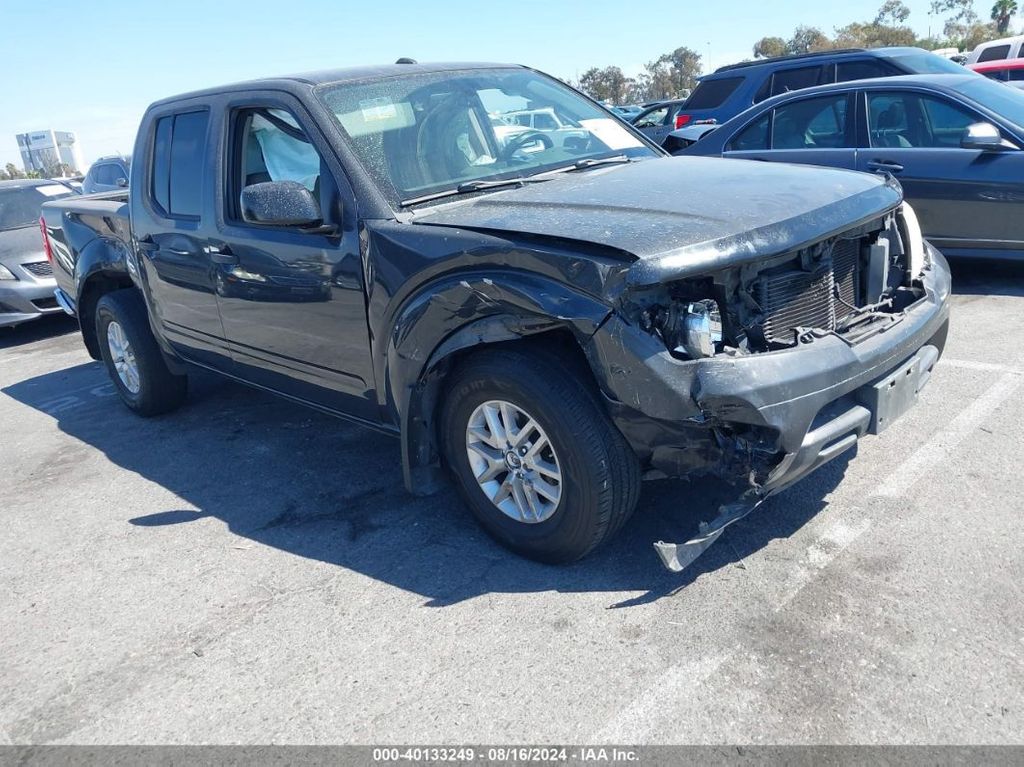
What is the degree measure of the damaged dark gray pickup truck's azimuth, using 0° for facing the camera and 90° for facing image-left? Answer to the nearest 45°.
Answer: approximately 315°

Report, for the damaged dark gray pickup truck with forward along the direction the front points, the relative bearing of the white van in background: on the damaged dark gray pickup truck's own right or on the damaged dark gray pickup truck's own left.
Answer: on the damaged dark gray pickup truck's own left

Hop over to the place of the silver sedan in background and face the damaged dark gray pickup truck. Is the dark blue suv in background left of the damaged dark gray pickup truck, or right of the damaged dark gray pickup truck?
left

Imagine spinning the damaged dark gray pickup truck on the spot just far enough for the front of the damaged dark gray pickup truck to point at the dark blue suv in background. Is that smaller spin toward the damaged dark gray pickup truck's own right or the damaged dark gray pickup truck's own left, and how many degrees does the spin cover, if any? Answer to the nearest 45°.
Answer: approximately 90° to the damaged dark gray pickup truck's own left

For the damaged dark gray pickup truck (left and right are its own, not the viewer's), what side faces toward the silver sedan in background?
back
